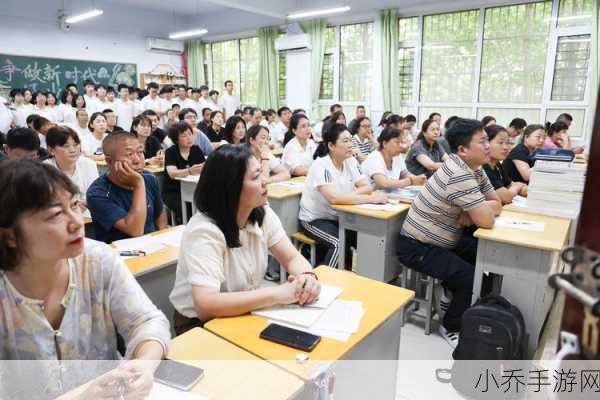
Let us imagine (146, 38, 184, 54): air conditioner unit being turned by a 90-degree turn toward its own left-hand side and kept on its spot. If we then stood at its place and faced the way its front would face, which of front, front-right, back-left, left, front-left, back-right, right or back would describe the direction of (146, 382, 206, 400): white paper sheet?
back-right

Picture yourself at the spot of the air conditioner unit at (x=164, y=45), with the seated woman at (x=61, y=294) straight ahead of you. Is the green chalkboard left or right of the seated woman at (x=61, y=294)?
right

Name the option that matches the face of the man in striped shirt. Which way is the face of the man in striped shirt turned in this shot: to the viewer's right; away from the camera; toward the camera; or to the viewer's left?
to the viewer's right

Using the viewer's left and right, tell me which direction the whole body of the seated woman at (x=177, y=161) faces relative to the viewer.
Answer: facing the viewer and to the right of the viewer

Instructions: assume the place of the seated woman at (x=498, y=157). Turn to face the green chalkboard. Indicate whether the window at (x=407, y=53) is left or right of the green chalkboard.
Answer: right

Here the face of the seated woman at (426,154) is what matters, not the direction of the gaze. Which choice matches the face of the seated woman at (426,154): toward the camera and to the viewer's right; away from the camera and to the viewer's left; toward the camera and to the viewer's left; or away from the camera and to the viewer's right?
toward the camera and to the viewer's right

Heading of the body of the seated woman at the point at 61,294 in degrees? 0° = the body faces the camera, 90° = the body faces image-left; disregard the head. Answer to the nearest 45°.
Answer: approximately 315°

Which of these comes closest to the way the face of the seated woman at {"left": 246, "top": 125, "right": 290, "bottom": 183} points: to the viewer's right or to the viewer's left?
to the viewer's right

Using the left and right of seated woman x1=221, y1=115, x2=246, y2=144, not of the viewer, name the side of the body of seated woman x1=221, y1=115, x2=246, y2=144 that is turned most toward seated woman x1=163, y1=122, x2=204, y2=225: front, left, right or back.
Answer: right

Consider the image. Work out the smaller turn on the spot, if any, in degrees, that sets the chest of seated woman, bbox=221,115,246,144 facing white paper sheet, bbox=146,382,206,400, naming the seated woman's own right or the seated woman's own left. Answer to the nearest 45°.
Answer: approximately 45° to the seated woman's own right
